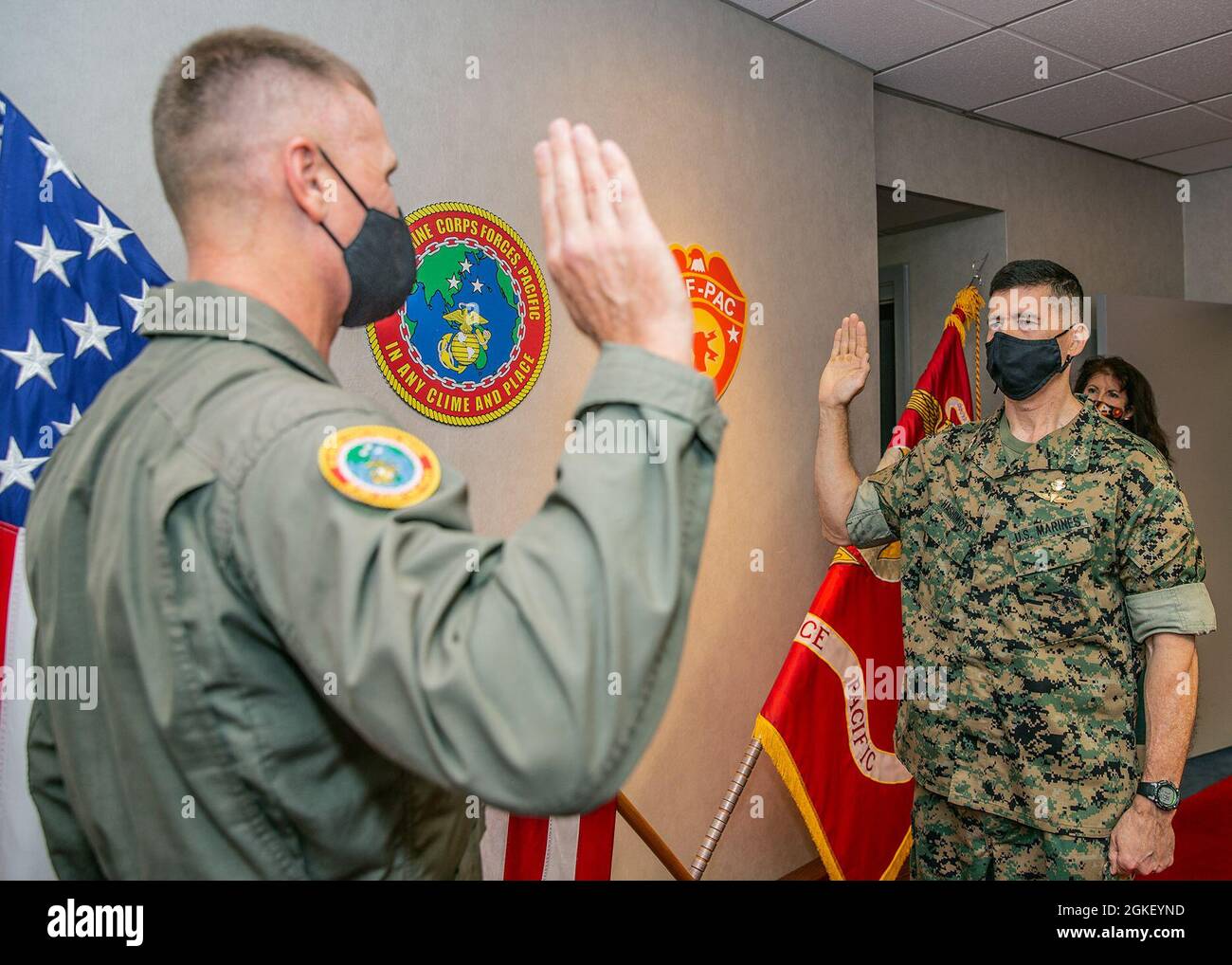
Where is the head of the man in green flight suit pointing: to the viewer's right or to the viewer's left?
to the viewer's right

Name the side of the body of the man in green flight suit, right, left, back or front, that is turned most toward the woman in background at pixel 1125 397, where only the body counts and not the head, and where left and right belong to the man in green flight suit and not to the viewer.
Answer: front

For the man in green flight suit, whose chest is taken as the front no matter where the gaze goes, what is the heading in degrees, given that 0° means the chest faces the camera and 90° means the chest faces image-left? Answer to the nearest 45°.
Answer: approximately 225°

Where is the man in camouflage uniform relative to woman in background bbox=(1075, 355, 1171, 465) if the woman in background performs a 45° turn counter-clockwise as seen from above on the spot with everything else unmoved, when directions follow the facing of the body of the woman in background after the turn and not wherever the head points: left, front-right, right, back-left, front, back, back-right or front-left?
front

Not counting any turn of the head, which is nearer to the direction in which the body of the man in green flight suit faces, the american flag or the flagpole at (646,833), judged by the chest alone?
the flagpole

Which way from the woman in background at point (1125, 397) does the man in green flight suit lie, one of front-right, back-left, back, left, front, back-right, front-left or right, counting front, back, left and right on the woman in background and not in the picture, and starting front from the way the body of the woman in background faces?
front-left

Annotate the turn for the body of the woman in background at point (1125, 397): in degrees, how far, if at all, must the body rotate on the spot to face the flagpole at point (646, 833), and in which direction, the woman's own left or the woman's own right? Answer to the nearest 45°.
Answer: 0° — they already face it

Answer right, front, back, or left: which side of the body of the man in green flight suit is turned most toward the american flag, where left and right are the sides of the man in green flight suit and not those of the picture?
left

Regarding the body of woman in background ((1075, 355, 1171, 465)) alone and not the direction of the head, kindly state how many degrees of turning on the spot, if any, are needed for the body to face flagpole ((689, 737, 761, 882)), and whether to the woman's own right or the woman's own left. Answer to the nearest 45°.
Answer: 0° — they already face it

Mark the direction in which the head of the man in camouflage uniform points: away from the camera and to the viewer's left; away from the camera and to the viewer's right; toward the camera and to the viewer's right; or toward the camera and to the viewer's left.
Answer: toward the camera and to the viewer's left
